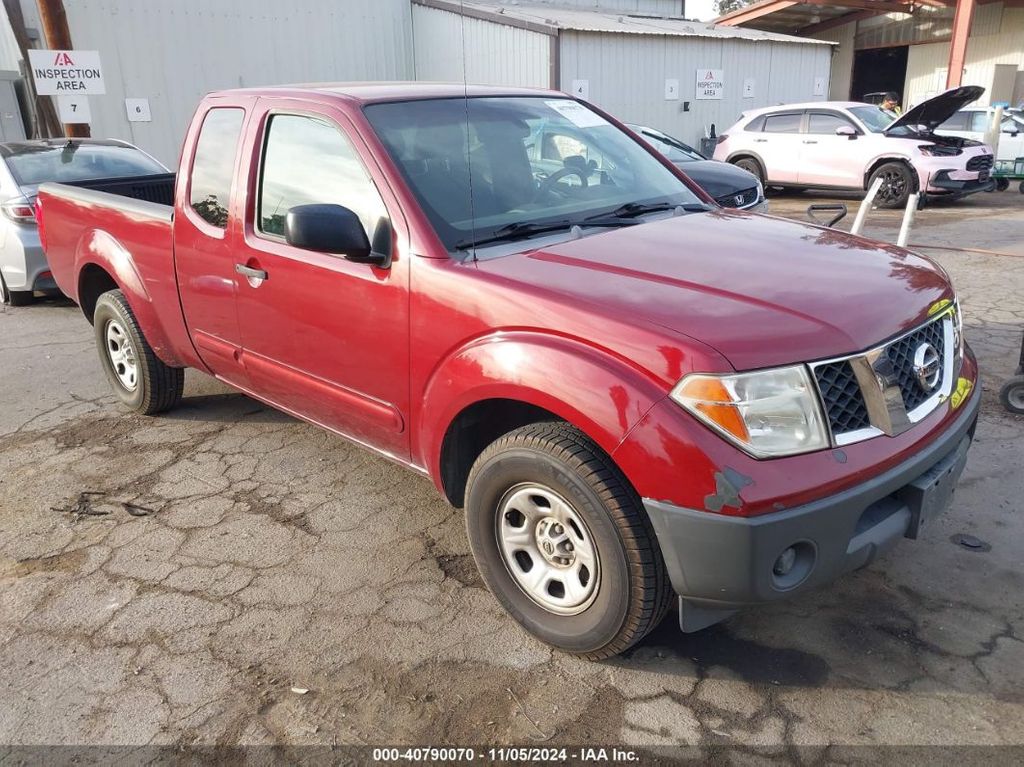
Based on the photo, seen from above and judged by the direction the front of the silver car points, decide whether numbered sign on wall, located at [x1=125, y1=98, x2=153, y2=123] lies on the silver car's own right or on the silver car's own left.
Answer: on the silver car's own right

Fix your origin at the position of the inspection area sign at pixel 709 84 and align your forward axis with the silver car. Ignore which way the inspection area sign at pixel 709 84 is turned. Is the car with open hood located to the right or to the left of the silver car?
left

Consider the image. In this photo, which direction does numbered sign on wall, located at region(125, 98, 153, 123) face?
toward the camera

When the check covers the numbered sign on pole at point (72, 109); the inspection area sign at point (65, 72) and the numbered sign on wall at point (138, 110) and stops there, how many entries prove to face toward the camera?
3

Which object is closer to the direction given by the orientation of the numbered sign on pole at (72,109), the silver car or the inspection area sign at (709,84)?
the silver car

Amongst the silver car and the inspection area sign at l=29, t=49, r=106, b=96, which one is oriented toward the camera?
the inspection area sign

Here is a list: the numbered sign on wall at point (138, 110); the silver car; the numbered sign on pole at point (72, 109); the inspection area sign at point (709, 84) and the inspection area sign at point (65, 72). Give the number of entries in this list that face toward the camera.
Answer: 4

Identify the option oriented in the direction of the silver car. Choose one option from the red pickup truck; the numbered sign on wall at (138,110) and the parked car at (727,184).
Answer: the numbered sign on wall

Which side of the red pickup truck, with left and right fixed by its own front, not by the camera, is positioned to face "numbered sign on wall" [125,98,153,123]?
back

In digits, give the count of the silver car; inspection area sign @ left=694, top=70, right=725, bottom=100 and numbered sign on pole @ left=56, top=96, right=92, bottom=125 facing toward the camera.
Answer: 2

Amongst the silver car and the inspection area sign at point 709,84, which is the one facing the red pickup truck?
the inspection area sign

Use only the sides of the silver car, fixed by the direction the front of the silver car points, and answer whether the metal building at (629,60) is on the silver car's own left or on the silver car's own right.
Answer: on the silver car's own right

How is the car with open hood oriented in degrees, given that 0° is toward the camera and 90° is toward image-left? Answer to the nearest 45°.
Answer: approximately 315°

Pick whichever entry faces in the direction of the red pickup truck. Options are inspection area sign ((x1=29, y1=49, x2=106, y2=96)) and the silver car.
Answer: the inspection area sign

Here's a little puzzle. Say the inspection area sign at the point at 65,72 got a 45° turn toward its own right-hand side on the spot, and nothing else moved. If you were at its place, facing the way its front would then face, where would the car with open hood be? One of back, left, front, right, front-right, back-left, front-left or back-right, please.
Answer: back-left

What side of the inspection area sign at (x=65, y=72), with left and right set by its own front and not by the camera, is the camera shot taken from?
front

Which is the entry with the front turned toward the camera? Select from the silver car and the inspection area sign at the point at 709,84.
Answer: the inspection area sign
